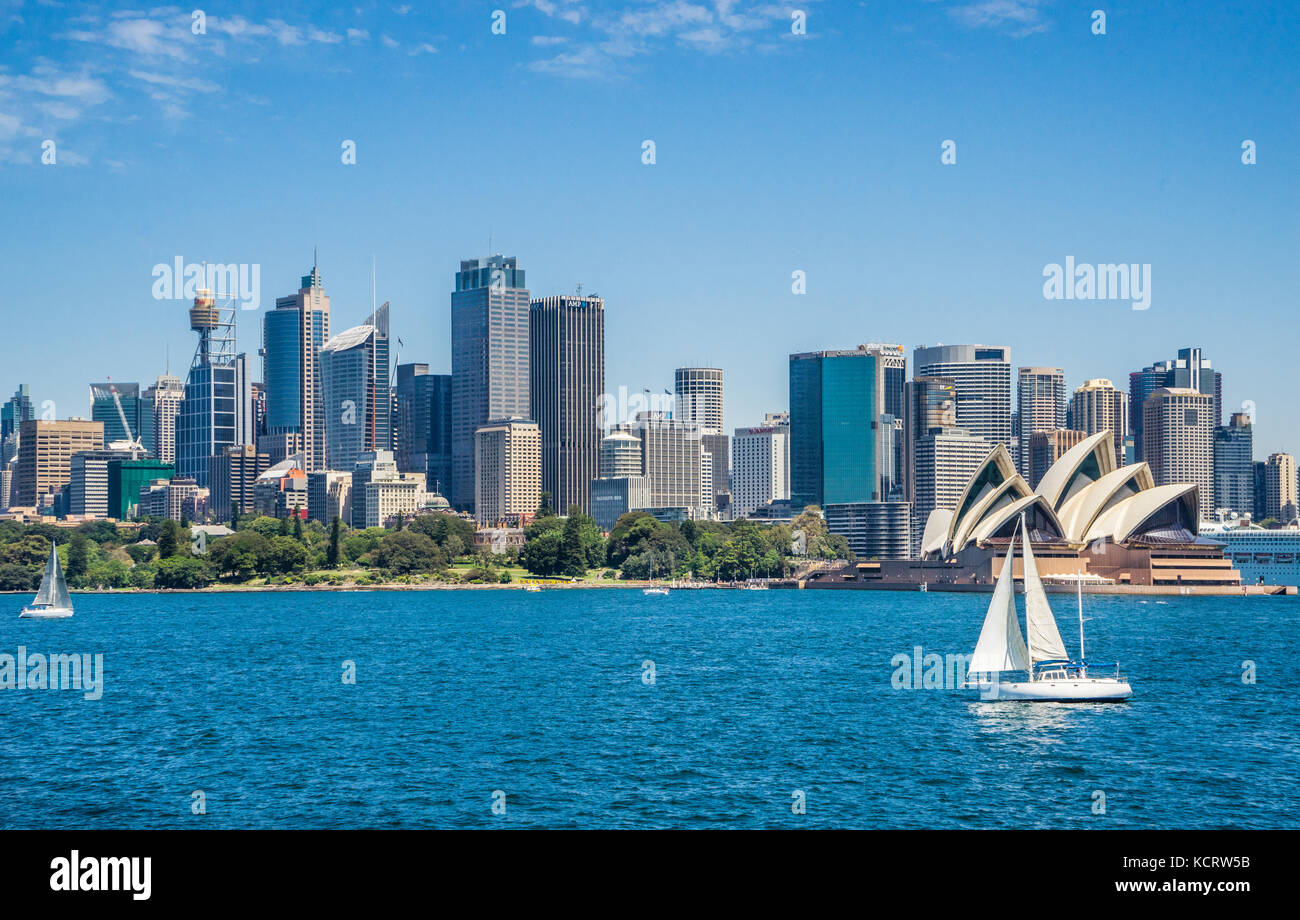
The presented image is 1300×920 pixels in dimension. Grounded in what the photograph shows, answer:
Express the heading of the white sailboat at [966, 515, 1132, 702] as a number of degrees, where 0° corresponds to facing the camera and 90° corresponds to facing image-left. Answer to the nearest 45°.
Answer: approximately 90°
